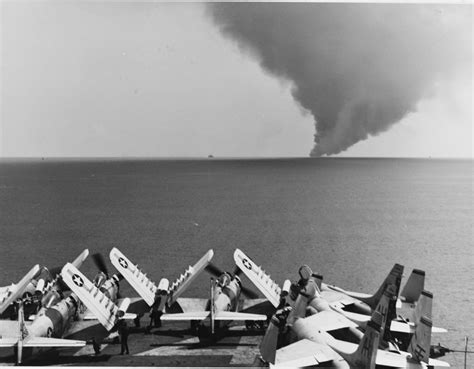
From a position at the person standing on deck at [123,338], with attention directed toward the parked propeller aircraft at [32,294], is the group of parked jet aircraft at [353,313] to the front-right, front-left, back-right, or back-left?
back-right

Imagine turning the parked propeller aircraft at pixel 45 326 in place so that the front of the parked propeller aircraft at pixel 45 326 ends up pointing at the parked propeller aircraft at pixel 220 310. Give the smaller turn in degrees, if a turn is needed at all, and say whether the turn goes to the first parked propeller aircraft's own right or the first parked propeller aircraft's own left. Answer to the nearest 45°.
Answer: approximately 45° to the first parked propeller aircraft's own right

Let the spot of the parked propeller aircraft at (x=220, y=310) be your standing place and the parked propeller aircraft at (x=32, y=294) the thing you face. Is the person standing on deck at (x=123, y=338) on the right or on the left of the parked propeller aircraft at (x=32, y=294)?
left

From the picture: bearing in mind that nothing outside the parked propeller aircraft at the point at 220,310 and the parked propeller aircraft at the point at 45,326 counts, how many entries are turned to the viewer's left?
0

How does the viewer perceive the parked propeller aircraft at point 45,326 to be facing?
facing away from the viewer and to the right of the viewer

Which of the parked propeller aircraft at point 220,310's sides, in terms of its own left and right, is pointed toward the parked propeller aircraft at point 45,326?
left

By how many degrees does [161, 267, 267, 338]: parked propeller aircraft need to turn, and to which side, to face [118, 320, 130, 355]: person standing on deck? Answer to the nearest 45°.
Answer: approximately 135° to its left

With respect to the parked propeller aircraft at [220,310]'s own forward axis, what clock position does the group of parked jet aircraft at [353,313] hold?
the group of parked jet aircraft at [353,313] is roughly at 3 o'clock from the parked propeller aircraft at [220,310].

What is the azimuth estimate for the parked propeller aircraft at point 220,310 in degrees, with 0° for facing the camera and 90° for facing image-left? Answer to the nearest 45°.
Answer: approximately 180°

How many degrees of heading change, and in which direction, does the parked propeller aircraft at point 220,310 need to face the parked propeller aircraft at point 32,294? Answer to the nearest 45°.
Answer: approximately 90° to its left
